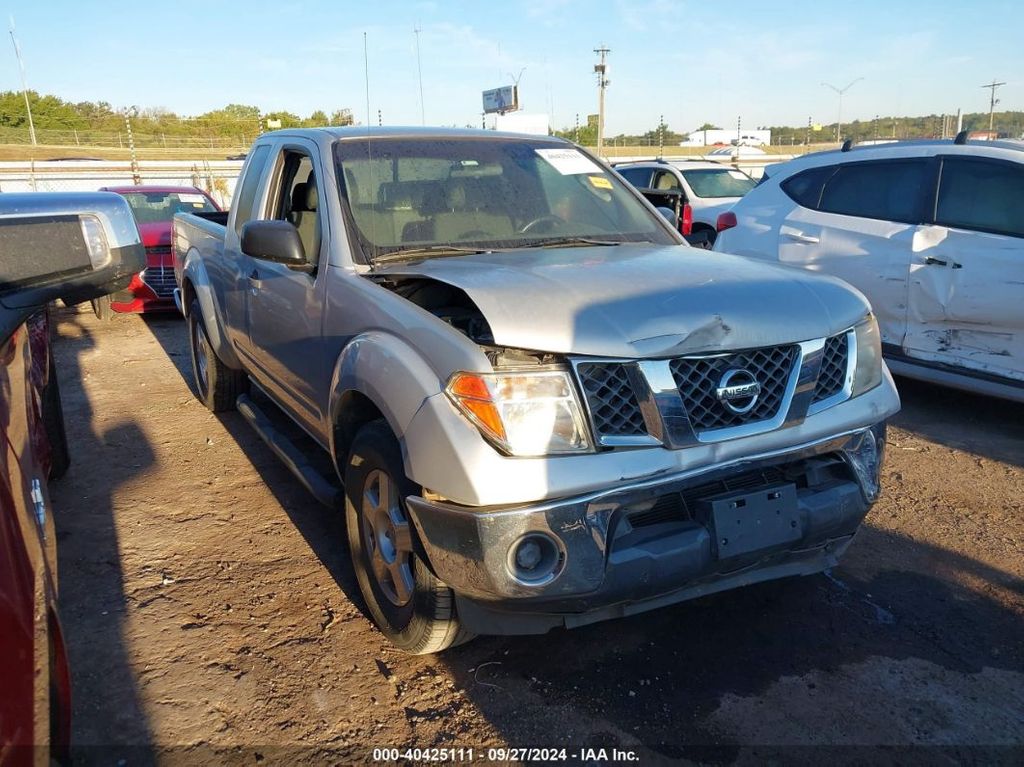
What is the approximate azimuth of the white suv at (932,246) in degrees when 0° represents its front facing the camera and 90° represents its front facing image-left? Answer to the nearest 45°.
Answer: approximately 315°

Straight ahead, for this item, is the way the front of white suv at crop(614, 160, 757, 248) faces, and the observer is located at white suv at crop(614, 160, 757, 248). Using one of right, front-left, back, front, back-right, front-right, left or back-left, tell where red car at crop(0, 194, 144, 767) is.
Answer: front-right

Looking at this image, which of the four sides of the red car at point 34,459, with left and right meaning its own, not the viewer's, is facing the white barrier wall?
back

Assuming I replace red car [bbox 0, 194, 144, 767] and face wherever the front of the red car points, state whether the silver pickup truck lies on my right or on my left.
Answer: on my left

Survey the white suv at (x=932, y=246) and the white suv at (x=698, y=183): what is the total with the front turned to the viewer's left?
0

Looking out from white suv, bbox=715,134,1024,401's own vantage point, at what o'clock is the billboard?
The billboard is roughly at 6 o'clock from the white suv.

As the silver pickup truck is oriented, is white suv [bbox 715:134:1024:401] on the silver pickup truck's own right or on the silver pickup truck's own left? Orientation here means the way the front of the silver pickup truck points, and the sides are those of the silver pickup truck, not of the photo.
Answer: on the silver pickup truck's own left

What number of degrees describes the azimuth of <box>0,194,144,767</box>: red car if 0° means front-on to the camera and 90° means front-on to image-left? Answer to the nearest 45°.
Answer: approximately 0°

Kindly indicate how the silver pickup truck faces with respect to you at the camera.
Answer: facing the viewer and to the right of the viewer

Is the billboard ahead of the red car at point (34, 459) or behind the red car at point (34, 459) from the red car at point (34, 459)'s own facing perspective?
behind
